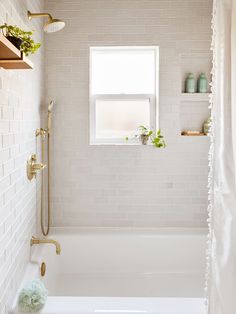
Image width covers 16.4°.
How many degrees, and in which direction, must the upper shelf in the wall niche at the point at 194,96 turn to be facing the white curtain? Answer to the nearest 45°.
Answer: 0° — it already faces it

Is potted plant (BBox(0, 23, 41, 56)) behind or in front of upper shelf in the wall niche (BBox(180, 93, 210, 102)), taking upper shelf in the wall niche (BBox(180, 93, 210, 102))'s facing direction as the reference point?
in front

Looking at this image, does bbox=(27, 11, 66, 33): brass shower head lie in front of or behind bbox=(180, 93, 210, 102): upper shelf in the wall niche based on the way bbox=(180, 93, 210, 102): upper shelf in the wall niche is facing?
in front

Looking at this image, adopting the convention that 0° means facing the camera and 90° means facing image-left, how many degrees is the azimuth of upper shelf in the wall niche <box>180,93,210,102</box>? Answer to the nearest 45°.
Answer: approximately 0°

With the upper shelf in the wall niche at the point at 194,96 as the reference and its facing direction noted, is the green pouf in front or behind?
in front
